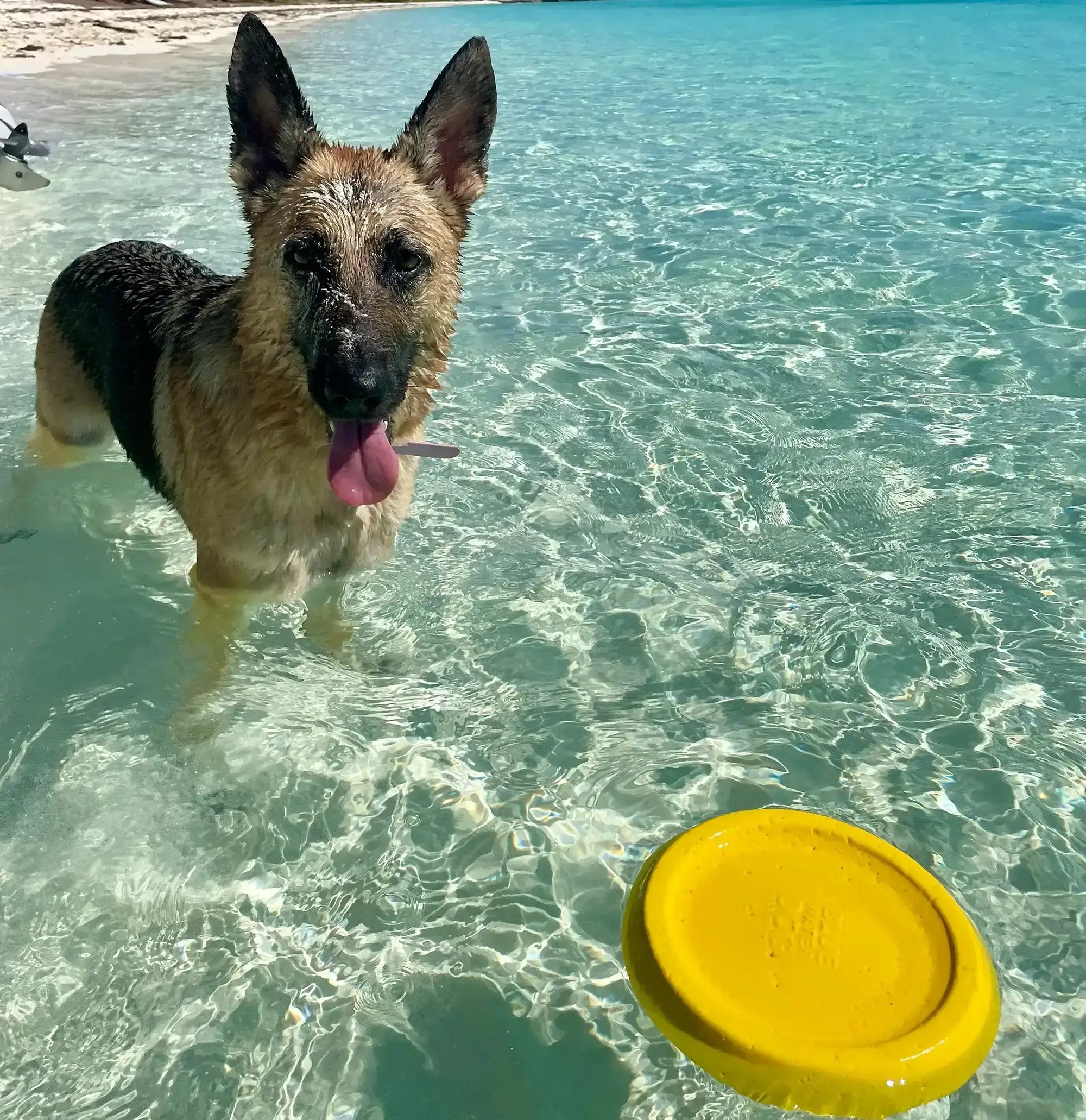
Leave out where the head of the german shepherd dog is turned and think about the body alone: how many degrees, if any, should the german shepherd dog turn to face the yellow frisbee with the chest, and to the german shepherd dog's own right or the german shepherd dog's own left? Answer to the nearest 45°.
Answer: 0° — it already faces it

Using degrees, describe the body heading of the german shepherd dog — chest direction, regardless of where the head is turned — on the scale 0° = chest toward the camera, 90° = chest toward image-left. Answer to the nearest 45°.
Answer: approximately 315°

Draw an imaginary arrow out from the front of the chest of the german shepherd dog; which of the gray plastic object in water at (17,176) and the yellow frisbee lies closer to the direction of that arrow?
the yellow frisbee

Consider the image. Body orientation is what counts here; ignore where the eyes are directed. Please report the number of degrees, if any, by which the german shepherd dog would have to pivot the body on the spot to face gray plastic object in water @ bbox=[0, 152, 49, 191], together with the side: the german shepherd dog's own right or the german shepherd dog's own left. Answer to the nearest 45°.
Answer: approximately 135° to the german shepherd dog's own left
